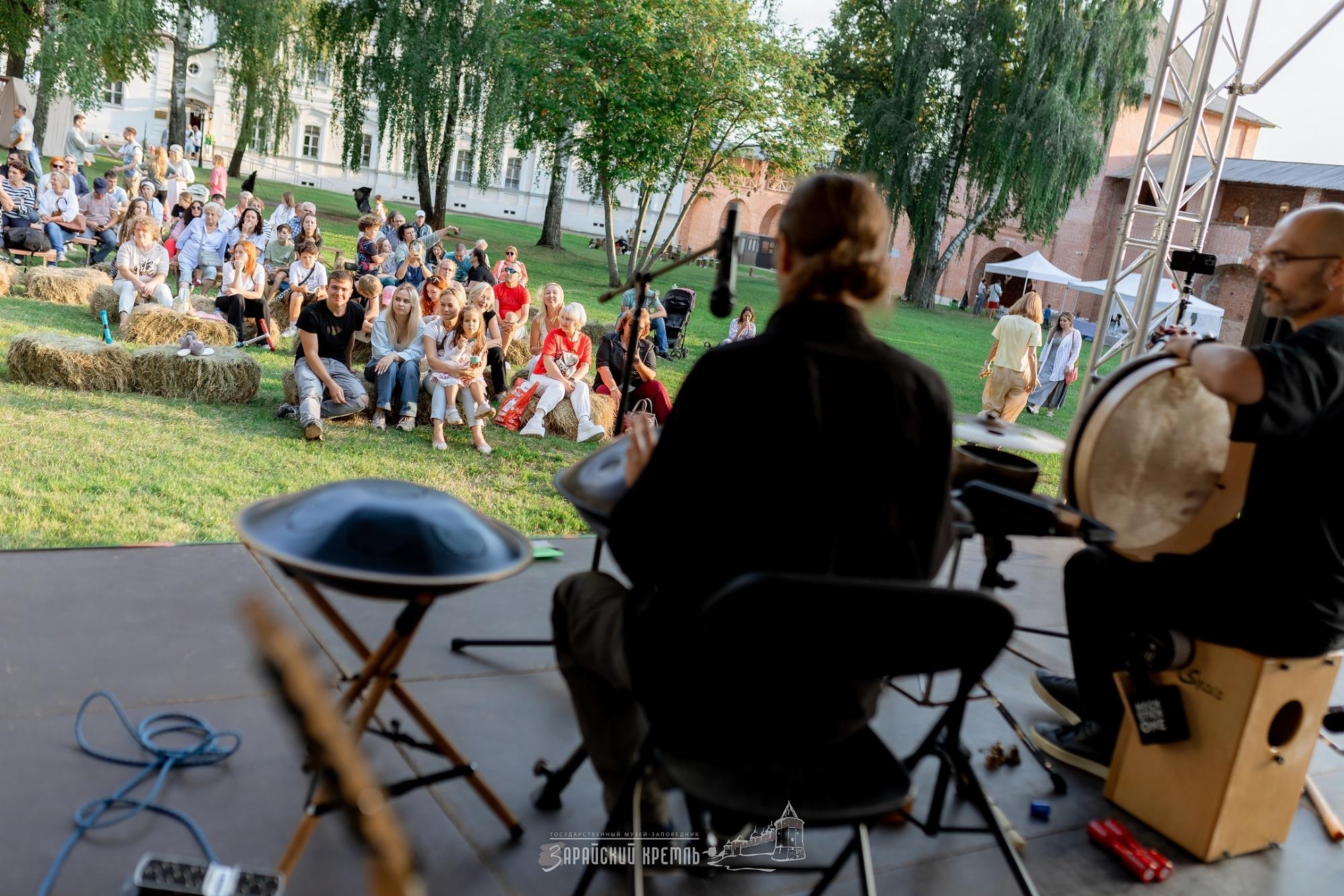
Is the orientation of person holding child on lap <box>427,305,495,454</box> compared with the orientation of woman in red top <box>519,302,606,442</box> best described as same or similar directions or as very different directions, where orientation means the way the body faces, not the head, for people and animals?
same or similar directions

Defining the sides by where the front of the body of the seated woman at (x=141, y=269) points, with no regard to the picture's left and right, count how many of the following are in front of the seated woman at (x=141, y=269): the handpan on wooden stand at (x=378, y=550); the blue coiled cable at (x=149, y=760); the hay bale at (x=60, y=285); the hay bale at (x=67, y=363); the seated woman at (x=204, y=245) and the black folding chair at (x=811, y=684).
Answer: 4

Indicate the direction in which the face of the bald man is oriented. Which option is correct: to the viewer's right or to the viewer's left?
to the viewer's left

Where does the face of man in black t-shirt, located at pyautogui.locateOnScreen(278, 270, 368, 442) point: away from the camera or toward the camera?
toward the camera

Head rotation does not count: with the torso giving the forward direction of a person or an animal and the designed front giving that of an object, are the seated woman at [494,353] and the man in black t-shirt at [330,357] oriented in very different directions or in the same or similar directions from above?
same or similar directions

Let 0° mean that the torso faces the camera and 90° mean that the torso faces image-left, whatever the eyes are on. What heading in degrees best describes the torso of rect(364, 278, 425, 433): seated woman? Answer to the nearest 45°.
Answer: approximately 0°

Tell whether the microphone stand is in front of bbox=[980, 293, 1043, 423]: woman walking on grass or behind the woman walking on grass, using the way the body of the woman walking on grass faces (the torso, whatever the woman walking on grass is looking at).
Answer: behind

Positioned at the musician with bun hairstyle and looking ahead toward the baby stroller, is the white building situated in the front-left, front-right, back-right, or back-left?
front-left

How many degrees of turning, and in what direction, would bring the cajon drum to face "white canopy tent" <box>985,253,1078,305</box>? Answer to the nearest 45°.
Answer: approximately 45° to its right

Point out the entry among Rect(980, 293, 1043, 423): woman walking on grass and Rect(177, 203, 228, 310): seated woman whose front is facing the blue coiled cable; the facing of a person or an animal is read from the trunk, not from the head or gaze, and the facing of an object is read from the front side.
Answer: the seated woman

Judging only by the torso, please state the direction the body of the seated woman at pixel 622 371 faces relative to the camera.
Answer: toward the camera

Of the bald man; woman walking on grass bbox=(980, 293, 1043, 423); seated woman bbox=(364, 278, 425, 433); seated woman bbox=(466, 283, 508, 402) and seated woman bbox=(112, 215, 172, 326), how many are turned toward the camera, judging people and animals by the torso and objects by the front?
3

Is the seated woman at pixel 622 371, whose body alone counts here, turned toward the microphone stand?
yes

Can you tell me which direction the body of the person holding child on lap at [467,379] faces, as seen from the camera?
toward the camera

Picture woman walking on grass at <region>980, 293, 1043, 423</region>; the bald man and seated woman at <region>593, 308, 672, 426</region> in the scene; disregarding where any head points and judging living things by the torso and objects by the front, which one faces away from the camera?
the woman walking on grass

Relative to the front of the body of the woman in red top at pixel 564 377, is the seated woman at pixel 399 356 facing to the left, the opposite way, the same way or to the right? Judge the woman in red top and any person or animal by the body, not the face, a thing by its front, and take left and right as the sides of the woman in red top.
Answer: the same way

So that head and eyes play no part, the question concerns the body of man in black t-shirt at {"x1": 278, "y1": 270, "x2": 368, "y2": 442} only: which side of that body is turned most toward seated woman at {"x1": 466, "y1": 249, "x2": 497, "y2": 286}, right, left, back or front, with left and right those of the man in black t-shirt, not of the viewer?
back

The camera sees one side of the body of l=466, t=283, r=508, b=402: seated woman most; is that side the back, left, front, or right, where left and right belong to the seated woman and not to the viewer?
front

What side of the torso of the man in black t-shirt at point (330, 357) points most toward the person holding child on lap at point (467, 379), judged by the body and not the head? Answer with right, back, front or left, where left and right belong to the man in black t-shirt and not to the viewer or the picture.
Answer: left

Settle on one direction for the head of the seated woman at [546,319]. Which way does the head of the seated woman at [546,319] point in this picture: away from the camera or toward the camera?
toward the camera

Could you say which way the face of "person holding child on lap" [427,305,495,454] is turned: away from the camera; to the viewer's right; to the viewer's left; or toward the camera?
toward the camera

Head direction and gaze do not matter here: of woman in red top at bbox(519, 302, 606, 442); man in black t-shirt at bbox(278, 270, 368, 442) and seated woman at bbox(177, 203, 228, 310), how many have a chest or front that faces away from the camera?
0
